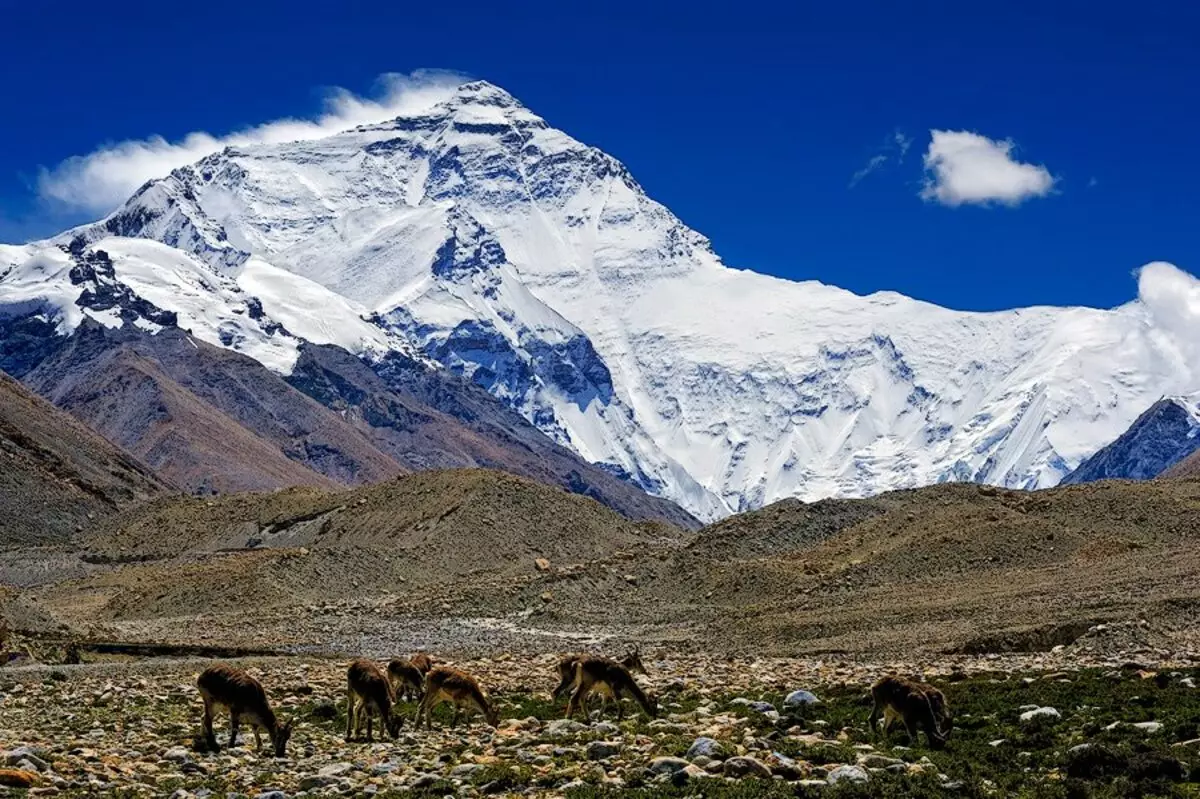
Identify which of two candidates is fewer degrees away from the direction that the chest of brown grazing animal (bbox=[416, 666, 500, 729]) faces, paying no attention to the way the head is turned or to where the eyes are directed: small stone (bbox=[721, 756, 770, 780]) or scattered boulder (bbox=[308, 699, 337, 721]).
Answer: the small stone

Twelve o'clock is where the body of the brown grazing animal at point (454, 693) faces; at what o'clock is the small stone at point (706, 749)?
The small stone is roughly at 2 o'clock from the brown grazing animal.

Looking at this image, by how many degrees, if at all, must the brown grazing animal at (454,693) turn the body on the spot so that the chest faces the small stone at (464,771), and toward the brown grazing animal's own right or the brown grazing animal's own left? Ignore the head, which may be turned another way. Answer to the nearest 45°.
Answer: approximately 90° to the brown grazing animal's own right

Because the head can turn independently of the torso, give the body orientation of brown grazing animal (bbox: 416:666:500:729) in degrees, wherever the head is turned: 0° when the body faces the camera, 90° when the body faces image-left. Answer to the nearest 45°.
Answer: approximately 270°

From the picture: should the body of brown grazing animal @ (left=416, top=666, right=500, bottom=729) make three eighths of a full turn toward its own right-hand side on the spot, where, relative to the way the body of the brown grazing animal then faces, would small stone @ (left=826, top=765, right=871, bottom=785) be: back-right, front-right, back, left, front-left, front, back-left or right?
left

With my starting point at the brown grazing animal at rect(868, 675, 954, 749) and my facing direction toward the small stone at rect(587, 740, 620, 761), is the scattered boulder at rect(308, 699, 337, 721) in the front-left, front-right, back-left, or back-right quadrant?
front-right

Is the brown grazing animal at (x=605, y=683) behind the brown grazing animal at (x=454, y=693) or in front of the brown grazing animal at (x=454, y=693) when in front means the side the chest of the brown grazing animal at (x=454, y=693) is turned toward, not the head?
in front

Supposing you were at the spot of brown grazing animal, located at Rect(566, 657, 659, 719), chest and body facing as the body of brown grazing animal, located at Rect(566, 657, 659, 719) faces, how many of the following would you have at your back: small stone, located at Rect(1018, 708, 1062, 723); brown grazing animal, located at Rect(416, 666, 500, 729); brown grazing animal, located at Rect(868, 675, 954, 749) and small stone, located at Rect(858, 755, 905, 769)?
1

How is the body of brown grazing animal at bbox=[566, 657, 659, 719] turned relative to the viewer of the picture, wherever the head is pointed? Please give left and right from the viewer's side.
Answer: facing to the right of the viewer

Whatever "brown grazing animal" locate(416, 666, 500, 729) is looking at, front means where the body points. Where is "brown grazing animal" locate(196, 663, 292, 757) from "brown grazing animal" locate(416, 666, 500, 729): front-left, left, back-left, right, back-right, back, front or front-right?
back-right

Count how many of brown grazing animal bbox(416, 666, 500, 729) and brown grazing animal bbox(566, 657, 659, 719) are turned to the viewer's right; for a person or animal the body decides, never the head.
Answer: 2

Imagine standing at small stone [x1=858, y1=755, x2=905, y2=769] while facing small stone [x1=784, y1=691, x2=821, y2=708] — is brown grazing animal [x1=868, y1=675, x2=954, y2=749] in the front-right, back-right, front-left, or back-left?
front-right

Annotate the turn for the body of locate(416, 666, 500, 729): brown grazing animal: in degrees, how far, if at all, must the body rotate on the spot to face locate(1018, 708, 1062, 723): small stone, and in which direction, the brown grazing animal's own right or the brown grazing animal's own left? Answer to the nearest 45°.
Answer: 0° — it already faces it

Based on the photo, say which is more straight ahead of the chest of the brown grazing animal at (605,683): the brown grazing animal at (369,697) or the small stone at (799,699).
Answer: the small stone

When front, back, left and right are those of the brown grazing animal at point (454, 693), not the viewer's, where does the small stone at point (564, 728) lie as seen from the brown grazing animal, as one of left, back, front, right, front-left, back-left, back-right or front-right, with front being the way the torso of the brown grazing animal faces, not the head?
front-right

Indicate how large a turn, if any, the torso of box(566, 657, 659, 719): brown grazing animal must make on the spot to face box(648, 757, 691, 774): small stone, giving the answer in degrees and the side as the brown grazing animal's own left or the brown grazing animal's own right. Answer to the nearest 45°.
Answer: approximately 90° to the brown grazing animal's own right

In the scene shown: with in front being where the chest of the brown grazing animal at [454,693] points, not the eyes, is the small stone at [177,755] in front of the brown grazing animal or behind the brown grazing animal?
behind
